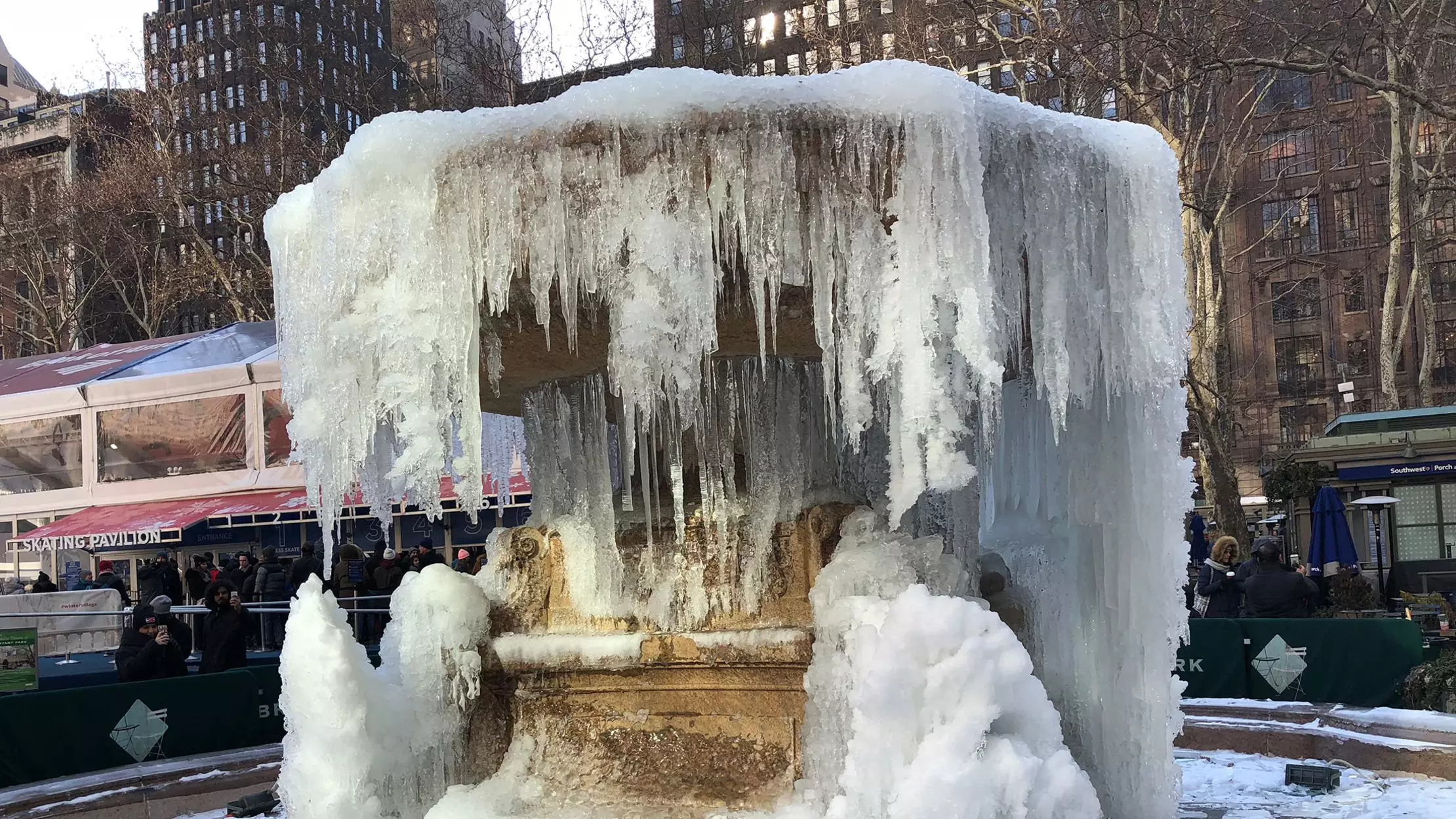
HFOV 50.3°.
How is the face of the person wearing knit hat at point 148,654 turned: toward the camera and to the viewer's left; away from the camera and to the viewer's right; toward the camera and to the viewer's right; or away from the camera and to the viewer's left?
toward the camera and to the viewer's right

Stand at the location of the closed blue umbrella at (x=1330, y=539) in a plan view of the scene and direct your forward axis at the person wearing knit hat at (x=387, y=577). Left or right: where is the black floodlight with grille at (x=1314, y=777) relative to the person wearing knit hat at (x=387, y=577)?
left

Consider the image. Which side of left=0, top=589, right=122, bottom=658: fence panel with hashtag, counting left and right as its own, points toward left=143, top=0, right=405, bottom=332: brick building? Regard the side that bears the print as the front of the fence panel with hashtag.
back

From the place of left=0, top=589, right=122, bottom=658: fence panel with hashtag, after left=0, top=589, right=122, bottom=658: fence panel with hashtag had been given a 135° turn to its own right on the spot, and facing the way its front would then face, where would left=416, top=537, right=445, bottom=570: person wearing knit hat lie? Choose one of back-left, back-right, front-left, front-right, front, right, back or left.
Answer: back-right

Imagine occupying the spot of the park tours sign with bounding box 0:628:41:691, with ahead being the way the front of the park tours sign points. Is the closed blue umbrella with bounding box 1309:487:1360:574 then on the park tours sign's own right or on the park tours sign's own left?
on the park tours sign's own left

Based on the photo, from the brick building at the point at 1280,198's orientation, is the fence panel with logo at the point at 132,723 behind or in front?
in front
